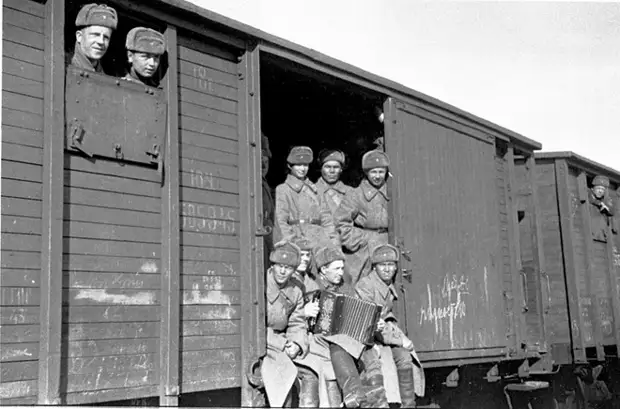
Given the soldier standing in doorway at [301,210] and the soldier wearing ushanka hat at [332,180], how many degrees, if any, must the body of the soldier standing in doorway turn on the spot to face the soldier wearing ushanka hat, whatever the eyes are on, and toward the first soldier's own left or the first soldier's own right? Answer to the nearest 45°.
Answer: approximately 135° to the first soldier's own left

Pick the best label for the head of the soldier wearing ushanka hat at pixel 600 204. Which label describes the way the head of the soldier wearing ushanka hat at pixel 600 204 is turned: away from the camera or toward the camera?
toward the camera

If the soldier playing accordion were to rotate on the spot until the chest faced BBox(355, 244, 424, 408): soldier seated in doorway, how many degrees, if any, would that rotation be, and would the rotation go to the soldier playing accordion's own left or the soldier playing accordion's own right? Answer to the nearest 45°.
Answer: approximately 90° to the soldier playing accordion's own left

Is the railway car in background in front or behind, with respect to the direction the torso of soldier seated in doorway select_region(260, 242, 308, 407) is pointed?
behind

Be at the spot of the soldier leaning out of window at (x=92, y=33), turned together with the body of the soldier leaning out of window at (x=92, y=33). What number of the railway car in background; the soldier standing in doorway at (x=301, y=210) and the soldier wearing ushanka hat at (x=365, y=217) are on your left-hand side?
3

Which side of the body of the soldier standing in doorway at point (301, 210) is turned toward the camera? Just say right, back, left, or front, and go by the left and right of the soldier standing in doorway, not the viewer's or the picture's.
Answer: front

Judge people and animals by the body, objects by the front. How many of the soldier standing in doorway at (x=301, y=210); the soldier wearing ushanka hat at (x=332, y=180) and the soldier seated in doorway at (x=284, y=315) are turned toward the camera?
3

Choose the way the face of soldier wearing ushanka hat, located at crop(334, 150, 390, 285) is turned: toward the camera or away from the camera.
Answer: toward the camera

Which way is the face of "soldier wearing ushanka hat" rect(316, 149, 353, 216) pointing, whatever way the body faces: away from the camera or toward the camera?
toward the camera

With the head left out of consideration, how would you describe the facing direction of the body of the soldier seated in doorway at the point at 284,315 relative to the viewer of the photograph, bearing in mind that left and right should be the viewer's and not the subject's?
facing the viewer

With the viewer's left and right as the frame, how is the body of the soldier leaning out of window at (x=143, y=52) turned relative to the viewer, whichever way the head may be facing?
facing the viewer and to the right of the viewer

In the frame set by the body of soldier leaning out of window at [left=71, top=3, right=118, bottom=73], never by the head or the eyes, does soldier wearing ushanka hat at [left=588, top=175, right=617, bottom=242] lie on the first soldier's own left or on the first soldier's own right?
on the first soldier's own left
